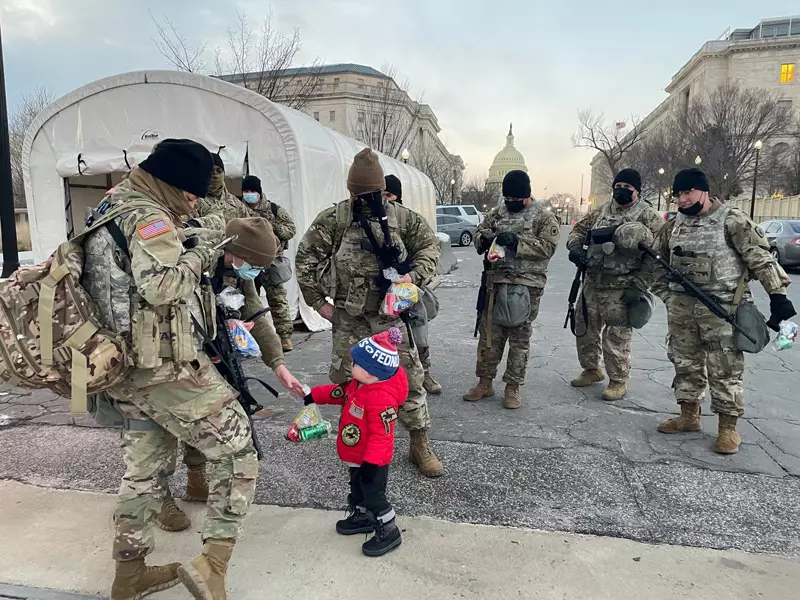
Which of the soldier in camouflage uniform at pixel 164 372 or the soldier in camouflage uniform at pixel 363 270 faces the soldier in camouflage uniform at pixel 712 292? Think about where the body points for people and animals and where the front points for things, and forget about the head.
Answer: the soldier in camouflage uniform at pixel 164 372

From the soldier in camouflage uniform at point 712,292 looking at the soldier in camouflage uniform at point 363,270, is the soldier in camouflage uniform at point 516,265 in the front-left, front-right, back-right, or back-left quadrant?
front-right

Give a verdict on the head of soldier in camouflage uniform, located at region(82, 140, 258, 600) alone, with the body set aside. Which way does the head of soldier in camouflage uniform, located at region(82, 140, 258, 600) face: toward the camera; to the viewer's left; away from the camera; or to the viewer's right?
to the viewer's right

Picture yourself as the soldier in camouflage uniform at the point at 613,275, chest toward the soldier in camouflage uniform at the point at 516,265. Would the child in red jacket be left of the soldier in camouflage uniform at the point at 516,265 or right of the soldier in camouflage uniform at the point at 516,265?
left

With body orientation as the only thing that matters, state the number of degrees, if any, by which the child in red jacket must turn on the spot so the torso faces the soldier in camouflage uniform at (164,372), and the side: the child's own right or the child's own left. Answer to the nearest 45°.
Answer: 0° — they already face them

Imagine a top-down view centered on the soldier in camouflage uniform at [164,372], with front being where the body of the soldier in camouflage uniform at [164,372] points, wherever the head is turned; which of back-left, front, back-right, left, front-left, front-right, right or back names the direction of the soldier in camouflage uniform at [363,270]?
front-left

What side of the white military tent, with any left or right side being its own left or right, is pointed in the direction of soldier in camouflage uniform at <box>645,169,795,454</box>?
left

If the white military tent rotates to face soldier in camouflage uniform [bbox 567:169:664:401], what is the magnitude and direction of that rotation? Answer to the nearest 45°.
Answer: approximately 90° to its left

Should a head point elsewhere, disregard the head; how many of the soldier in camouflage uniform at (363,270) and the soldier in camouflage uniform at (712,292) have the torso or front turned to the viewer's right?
0

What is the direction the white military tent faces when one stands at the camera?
facing the viewer and to the left of the viewer

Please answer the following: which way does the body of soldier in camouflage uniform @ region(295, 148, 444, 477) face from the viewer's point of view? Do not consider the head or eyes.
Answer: toward the camera

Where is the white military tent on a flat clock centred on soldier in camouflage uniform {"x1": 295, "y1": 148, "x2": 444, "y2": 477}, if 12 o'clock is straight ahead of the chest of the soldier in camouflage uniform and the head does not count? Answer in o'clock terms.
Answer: The white military tent is roughly at 5 o'clock from the soldier in camouflage uniform.

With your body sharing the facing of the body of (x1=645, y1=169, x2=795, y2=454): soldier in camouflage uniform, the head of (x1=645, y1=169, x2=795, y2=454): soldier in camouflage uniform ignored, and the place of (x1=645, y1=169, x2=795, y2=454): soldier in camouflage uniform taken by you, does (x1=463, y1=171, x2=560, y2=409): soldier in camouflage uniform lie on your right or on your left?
on your right

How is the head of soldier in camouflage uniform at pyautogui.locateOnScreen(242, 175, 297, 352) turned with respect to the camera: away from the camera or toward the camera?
toward the camera

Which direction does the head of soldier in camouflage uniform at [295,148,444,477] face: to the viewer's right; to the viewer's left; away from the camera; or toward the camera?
toward the camera

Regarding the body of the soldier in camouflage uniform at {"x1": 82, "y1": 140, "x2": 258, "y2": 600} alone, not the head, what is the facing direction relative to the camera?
to the viewer's right
